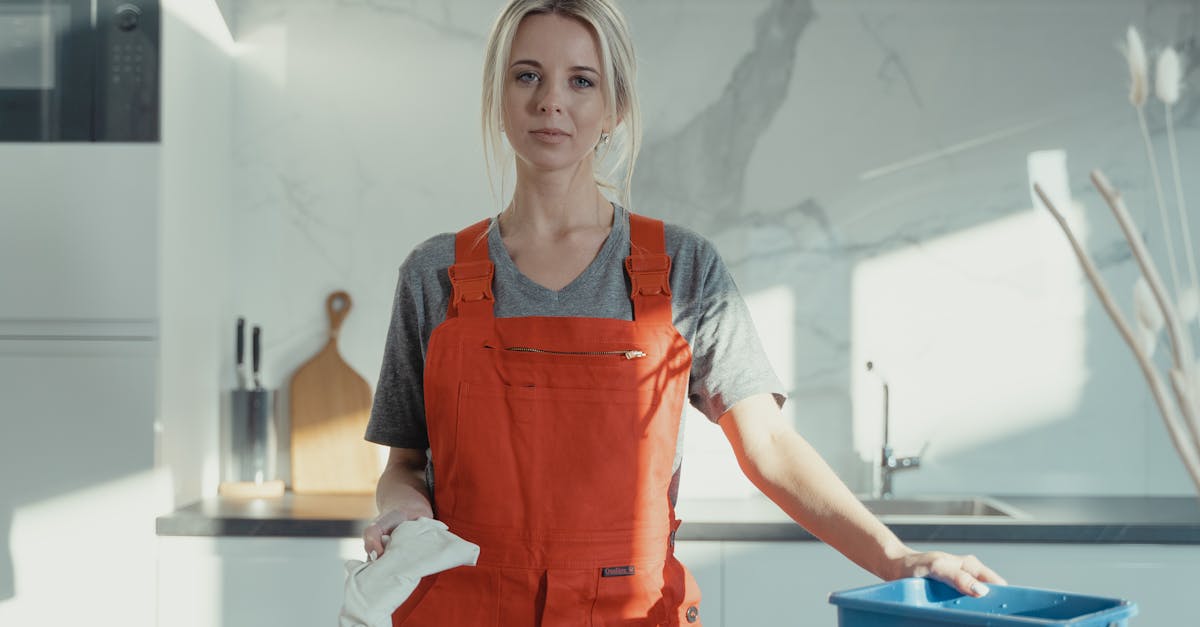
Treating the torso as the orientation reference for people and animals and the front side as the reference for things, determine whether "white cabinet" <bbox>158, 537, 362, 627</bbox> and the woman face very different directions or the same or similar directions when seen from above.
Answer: same or similar directions

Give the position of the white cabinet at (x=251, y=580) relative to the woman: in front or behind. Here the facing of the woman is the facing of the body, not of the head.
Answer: behind

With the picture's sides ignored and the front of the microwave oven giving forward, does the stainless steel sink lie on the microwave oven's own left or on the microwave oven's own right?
on the microwave oven's own left

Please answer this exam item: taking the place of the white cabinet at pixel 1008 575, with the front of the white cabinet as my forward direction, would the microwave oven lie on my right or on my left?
on my right

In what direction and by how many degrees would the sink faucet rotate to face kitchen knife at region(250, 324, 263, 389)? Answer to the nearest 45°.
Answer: approximately 45° to its right

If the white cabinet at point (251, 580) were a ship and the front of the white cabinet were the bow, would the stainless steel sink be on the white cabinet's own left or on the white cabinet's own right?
on the white cabinet's own left

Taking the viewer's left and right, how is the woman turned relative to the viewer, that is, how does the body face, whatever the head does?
facing the viewer

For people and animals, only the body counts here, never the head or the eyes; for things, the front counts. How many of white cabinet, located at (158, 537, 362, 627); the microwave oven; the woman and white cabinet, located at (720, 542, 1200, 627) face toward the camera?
4

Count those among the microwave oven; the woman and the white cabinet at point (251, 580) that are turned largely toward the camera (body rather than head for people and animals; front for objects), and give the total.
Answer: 3

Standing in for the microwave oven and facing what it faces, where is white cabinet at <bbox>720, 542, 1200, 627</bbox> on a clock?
The white cabinet is roughly at 10 o'clock from the microwave oven.

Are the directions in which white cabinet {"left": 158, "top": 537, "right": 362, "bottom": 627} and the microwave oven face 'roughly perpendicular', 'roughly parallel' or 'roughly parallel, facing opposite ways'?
roughly parallel
